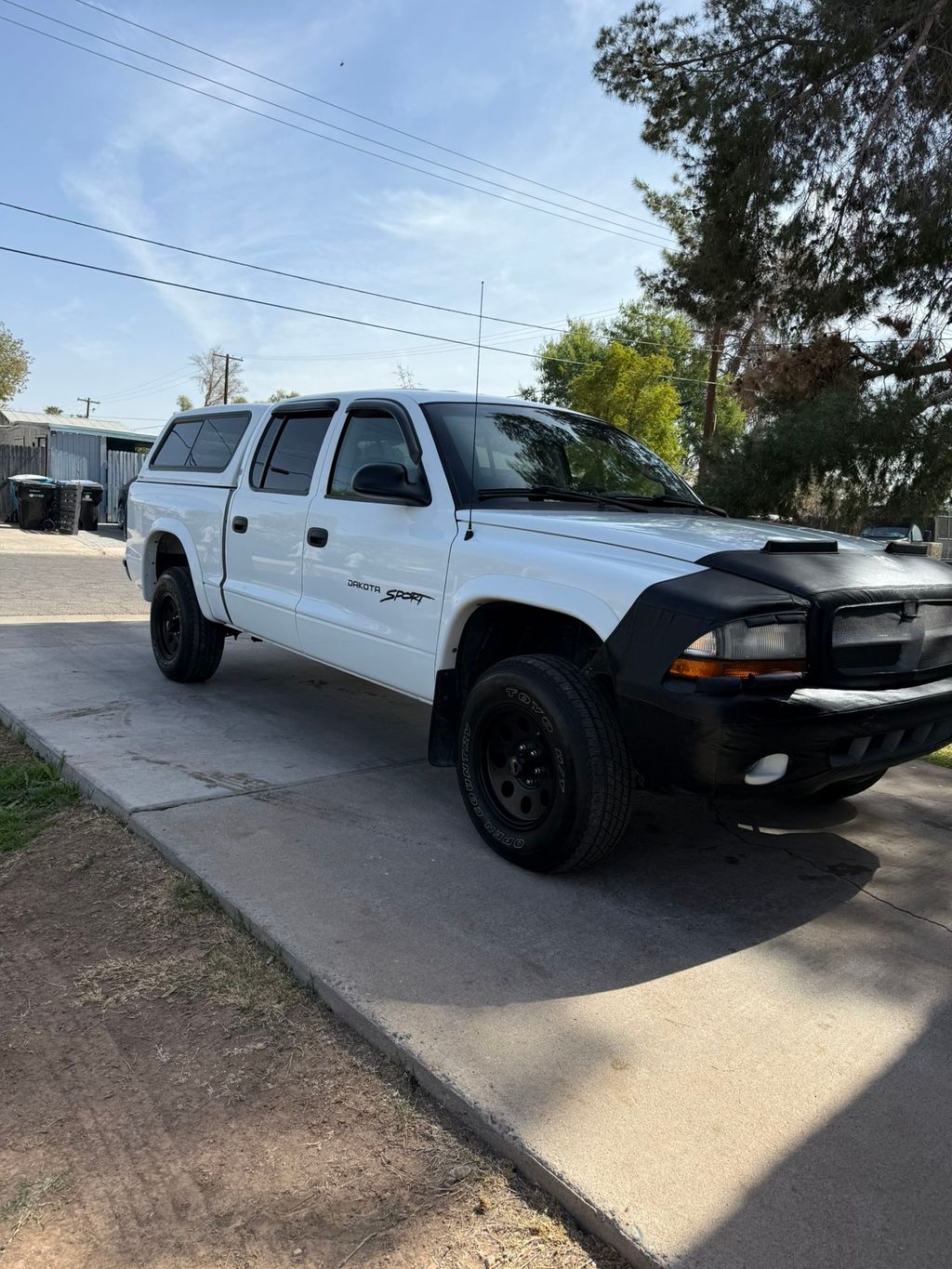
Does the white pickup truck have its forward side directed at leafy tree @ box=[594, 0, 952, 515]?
no

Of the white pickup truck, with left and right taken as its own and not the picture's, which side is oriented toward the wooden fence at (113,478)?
back

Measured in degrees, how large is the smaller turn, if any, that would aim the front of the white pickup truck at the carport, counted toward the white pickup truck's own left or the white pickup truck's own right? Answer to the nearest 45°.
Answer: approximately 180°

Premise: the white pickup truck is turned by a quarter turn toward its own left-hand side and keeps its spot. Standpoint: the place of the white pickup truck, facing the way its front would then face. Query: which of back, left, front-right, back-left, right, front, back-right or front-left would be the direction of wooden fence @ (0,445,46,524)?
left

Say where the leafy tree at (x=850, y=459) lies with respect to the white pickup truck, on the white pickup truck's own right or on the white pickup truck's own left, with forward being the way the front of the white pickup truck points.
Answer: on the white pickup truck's own left

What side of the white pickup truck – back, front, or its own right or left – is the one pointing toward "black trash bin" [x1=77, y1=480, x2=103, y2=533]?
back

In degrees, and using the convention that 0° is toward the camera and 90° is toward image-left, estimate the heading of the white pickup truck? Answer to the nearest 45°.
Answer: approximately 315°

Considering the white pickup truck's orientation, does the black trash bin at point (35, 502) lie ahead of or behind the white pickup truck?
behind

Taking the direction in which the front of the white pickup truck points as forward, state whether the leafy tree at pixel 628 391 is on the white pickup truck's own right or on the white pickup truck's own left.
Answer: on the white pickup truck's own left
